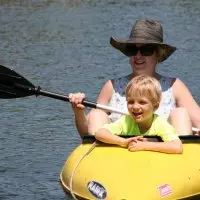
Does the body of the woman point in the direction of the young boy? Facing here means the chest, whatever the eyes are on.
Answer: yes

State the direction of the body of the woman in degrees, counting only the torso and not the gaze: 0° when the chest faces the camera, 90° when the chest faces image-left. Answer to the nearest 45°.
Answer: approximately 0°
